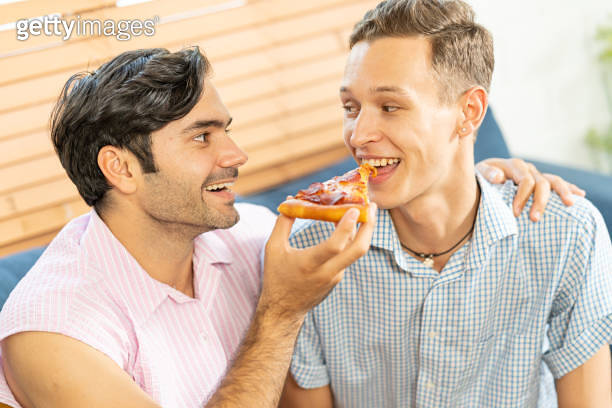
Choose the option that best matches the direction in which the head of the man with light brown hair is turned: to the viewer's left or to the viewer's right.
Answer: to the viewer's left

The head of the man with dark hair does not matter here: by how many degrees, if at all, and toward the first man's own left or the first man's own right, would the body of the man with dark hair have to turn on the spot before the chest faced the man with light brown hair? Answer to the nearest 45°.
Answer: approximately 45° to the first man's own left
